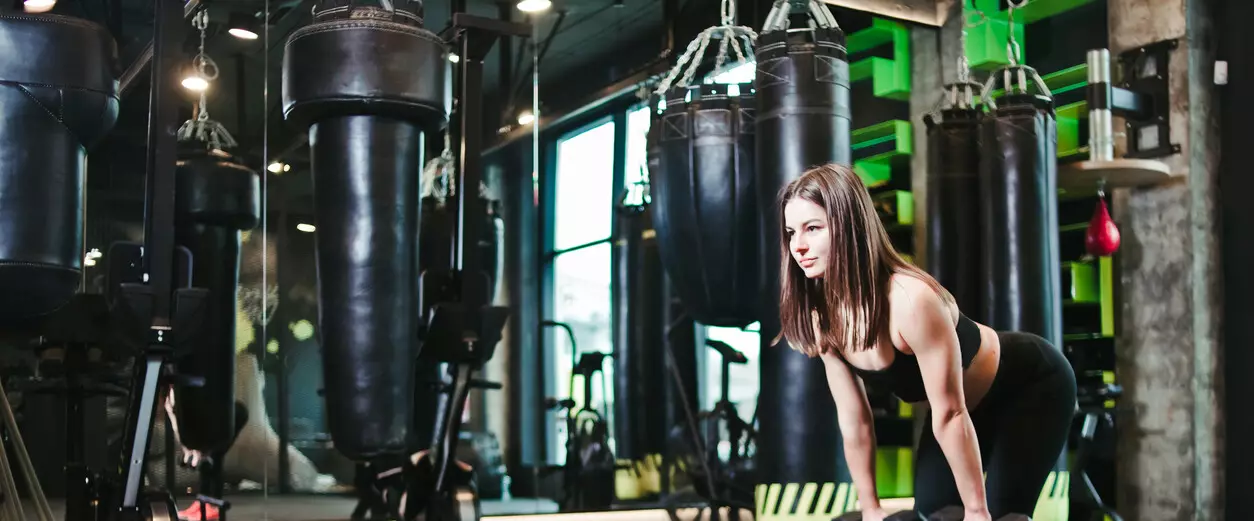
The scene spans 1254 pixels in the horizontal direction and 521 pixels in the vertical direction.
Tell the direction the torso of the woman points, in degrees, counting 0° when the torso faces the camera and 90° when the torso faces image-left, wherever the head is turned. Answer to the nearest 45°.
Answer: approximately 45°

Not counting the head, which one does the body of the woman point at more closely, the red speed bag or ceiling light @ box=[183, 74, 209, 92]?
the ceiling light

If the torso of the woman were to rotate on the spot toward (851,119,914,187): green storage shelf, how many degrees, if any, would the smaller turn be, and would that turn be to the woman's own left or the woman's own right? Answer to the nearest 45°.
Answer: approximately 135° to the woman's own right

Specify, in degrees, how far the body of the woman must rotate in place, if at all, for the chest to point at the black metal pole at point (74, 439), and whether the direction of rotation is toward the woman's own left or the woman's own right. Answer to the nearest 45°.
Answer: approximately 45° to the woman's own right

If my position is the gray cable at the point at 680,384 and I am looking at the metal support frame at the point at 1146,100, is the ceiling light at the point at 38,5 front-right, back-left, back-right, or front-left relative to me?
back-right
